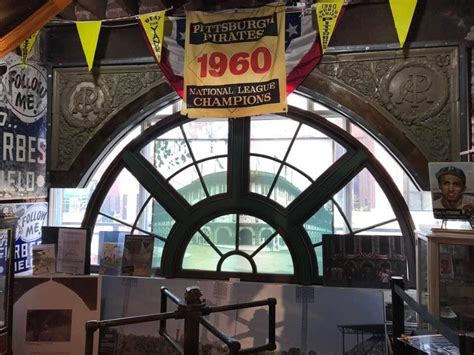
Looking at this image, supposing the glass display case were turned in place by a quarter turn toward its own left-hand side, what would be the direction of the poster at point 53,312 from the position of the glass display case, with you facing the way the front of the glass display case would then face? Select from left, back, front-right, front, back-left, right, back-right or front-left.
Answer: back-right

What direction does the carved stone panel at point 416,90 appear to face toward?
toward the camera

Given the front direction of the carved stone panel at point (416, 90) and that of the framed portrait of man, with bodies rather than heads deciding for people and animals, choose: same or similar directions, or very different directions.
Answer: same or similar directions

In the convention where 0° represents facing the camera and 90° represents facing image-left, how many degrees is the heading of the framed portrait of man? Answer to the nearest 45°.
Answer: approximately 0°

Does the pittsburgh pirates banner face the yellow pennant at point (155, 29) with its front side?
no

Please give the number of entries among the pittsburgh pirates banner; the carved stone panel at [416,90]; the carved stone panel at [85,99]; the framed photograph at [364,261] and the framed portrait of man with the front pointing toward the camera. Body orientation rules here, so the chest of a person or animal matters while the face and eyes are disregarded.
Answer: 5

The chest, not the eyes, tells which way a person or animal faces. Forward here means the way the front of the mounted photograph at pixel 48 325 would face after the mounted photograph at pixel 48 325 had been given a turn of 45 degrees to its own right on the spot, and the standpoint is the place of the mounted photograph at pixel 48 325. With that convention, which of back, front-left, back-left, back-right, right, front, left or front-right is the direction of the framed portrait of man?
left

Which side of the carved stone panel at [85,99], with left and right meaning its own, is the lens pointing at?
front

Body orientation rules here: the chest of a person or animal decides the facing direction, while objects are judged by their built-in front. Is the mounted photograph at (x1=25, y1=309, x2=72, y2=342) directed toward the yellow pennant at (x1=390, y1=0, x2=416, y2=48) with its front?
no

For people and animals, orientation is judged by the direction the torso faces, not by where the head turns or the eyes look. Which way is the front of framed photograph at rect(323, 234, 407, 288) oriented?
toward the camera

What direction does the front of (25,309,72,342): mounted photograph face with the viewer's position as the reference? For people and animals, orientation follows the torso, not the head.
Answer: facing the viewer

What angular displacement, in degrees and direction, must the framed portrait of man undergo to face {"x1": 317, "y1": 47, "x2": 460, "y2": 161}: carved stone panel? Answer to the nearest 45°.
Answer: approximately 180°

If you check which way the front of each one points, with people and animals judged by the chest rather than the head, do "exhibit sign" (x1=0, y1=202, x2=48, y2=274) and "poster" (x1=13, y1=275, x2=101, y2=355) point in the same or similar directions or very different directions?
same or similar directions
